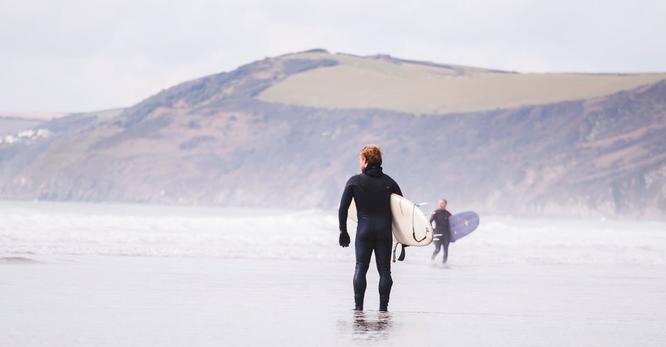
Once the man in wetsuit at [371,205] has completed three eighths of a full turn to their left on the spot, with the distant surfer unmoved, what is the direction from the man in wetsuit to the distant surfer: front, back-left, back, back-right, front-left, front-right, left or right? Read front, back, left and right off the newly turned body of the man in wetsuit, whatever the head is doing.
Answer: back-right

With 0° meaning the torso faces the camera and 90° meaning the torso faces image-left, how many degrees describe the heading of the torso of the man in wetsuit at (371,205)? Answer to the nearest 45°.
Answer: approximately 180°
